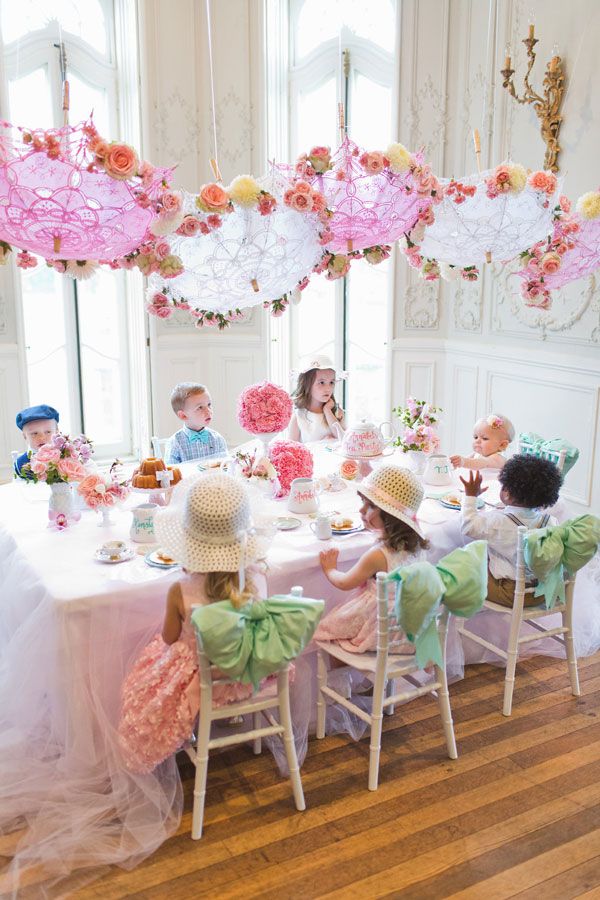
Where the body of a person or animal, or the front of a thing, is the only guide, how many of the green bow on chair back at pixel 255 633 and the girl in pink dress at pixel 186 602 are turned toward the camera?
1

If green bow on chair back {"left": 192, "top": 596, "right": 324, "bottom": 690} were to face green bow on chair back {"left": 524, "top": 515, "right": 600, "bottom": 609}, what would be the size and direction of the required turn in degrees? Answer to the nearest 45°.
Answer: approximately 135° to its left

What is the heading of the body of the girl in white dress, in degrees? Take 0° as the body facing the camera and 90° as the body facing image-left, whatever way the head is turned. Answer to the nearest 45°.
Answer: approximately 315°

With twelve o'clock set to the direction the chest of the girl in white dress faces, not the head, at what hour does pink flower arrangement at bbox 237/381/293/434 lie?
The pink flower arrangement is roughly at 2 o'clock from the girl in white dress.

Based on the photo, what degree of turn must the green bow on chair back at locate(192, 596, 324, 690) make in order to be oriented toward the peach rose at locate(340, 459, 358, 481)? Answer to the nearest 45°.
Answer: approximately 180°

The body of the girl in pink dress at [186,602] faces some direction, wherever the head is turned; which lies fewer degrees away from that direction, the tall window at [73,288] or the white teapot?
the tall window

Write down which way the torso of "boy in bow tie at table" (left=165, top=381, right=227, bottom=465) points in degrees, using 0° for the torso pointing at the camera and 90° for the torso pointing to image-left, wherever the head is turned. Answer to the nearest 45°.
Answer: approximately 315°

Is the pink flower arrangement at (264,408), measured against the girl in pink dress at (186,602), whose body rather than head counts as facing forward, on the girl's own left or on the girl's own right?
on the girl's own right

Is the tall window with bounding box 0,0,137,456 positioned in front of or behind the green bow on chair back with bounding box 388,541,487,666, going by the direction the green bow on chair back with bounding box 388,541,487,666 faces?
behind

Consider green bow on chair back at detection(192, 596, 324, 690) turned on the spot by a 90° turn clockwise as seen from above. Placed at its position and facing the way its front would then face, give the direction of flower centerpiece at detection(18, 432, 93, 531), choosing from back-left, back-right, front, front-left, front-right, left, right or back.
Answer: front-right

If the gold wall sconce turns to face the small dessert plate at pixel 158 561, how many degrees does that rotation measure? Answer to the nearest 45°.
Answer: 0° — it already faces it
